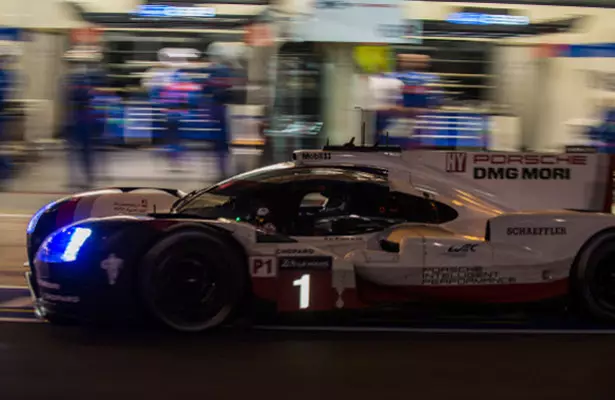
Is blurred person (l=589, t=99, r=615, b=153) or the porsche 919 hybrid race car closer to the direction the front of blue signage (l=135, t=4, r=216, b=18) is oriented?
the porsche 919 hybrid race car

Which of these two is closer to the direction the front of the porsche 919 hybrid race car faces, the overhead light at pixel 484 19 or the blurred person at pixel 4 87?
the blurred person

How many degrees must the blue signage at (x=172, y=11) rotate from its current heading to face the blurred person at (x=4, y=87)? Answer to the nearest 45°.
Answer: approximately 90° to its right

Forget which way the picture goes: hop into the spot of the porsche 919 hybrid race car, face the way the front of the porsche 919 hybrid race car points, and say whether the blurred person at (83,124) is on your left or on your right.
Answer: on your right

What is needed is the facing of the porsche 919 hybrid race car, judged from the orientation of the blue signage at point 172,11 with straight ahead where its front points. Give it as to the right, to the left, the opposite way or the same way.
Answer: to the right

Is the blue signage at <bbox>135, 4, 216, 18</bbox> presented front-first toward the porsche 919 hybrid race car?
yes

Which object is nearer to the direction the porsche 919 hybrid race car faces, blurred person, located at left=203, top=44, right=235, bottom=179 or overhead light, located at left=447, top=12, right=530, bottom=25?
the blurred person

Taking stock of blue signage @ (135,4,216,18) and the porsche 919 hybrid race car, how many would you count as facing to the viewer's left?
1

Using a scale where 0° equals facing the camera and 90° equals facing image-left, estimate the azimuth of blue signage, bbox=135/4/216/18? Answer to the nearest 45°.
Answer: approximately 0°

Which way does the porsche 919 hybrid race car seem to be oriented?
to the viewer's left
